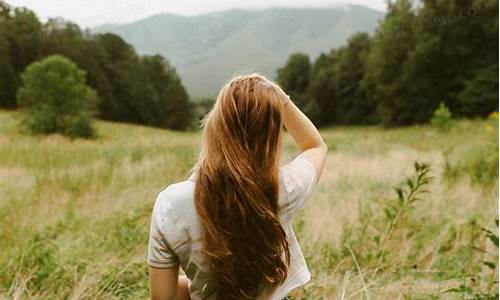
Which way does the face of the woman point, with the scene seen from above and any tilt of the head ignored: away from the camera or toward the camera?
away from the camera

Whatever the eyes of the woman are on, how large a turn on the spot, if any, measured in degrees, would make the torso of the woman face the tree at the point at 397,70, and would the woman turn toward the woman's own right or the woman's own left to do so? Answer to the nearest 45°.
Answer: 0° — they already face it

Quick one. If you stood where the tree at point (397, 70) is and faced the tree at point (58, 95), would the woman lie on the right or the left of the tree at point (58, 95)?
left

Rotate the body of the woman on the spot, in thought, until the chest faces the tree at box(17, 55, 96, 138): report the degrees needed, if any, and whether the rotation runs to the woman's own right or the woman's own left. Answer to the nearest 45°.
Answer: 0° — they already face it

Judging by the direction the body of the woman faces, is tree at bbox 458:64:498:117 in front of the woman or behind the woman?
in front

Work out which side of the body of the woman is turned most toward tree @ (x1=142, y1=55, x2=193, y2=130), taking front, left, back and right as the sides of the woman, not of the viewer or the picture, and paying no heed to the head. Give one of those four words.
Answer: front

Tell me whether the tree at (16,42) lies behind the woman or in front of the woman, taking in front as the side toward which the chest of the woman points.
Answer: in front

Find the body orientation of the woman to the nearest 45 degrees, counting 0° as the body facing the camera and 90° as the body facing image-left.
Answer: approximately 180°
